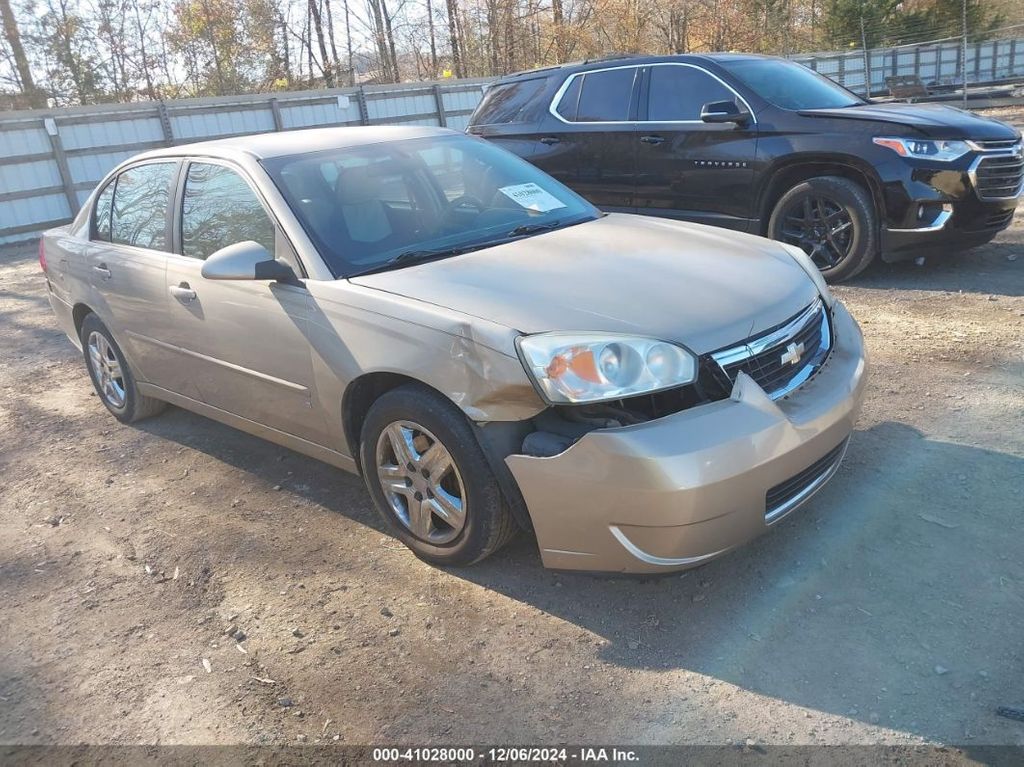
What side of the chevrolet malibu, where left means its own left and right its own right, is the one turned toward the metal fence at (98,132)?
back

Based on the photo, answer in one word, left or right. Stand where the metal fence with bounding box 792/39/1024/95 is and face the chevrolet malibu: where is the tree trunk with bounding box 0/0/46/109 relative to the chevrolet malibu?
right

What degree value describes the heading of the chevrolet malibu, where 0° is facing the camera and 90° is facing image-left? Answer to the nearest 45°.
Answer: approximately 315°

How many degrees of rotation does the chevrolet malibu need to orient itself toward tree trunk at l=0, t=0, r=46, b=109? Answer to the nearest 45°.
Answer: approximately 180°

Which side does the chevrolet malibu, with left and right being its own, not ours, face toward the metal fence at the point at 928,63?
left

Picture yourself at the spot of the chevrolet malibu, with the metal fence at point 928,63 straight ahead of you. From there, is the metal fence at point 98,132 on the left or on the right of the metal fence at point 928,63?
left

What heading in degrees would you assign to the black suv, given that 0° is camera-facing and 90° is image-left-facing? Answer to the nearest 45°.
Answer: approximately 315°

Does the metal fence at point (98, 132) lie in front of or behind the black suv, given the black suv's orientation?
behind
